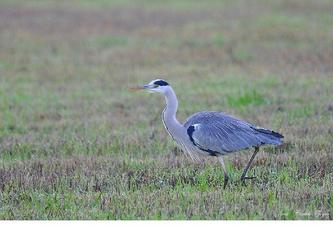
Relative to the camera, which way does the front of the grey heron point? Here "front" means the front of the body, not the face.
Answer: to the viewer's left
